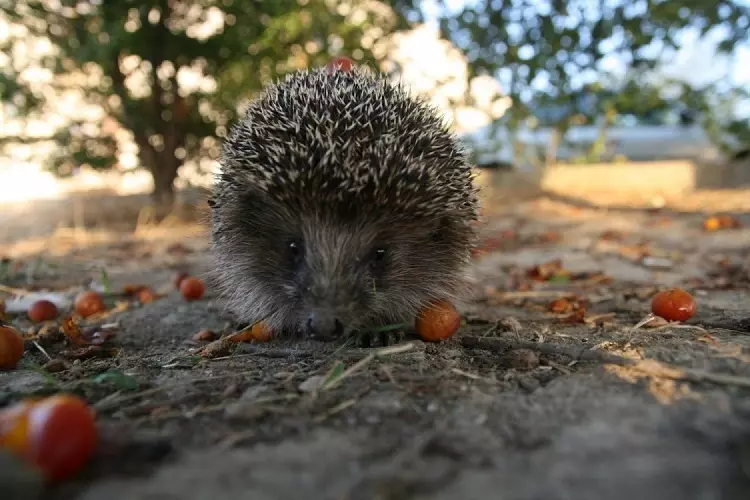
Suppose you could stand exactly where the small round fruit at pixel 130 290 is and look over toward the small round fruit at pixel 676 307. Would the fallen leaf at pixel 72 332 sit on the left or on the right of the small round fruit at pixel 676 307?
right

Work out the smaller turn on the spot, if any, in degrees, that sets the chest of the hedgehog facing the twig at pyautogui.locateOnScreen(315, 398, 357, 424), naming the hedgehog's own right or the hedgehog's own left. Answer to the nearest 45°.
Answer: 0° — it already faces it

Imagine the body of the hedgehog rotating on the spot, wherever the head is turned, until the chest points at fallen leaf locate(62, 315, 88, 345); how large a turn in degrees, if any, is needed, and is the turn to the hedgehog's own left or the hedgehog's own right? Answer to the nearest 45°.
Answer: approximately 90° to the hedgehog's own right

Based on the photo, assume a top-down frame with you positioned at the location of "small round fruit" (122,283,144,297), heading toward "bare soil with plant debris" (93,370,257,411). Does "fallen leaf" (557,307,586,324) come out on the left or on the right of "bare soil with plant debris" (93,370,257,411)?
left

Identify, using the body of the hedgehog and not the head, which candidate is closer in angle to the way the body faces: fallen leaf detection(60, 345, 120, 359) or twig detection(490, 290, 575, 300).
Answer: the fallen leaf

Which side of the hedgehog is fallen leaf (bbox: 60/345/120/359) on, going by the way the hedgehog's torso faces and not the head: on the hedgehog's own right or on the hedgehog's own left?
on the hedgehog's own right

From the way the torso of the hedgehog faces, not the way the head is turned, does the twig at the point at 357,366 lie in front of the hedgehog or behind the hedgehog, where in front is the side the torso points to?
in front

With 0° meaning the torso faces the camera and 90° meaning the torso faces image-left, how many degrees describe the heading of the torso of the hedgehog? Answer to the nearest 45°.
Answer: approximately 0°

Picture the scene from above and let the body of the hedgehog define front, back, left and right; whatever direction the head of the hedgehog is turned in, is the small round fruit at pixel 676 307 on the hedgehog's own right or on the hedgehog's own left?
on the hedgehog's own left

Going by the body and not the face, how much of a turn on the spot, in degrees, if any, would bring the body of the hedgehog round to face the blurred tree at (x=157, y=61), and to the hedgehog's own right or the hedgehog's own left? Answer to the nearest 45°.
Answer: approximately 135° to the hedgehog's own right

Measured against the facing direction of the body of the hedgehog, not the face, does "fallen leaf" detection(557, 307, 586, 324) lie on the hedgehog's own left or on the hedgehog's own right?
on the hedgehog's own left

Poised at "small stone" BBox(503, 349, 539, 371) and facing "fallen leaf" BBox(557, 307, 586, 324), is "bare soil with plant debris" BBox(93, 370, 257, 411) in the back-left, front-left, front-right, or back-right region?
back-left

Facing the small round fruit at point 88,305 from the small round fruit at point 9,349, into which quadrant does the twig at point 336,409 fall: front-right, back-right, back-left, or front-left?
back-right

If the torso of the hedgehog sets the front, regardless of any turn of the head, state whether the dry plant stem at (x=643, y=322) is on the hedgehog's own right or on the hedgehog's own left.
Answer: on the hedgehog's own left
